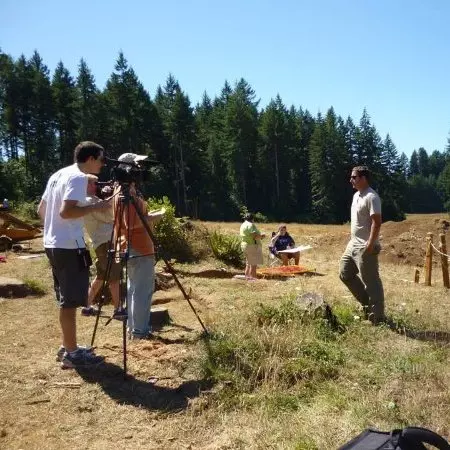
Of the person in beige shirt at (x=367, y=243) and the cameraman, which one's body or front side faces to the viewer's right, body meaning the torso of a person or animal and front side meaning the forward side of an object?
the cameraman

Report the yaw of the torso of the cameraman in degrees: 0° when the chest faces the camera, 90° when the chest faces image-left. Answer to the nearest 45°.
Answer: approximately 270°

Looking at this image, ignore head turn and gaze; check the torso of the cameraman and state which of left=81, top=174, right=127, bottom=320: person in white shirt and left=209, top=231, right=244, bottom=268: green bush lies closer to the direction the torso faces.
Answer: the green bush

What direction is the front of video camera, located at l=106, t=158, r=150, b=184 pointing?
to the viewer's right

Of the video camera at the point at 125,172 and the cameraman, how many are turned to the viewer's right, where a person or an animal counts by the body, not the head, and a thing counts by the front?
2

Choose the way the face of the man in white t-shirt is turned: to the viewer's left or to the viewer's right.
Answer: to the viewer's right

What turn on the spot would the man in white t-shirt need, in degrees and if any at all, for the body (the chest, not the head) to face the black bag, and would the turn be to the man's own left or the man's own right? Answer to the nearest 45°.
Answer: approximately 45° to the man's own right

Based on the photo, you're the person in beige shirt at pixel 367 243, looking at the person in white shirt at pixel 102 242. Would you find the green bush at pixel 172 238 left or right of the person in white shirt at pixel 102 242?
right

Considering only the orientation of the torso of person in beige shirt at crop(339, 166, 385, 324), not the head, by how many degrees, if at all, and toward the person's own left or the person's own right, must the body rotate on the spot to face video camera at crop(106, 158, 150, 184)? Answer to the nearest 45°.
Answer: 0° — they already face it

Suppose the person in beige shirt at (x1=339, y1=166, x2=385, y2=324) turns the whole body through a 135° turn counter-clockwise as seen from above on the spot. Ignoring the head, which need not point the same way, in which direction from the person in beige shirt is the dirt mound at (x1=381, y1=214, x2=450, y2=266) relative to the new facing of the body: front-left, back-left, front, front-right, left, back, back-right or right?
left

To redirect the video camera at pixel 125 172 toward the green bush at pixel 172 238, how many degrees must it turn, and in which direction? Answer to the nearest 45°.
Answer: approximately 90° to its left

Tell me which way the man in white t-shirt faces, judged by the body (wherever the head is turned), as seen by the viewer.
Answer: to the viewer's right

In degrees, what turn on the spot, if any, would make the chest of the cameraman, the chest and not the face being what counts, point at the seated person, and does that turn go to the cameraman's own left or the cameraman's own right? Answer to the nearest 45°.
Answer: approximately 45° to the cameraman's own left

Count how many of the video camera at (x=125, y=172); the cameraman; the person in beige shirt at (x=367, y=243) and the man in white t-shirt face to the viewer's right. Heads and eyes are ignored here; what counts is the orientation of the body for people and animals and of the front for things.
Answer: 3
